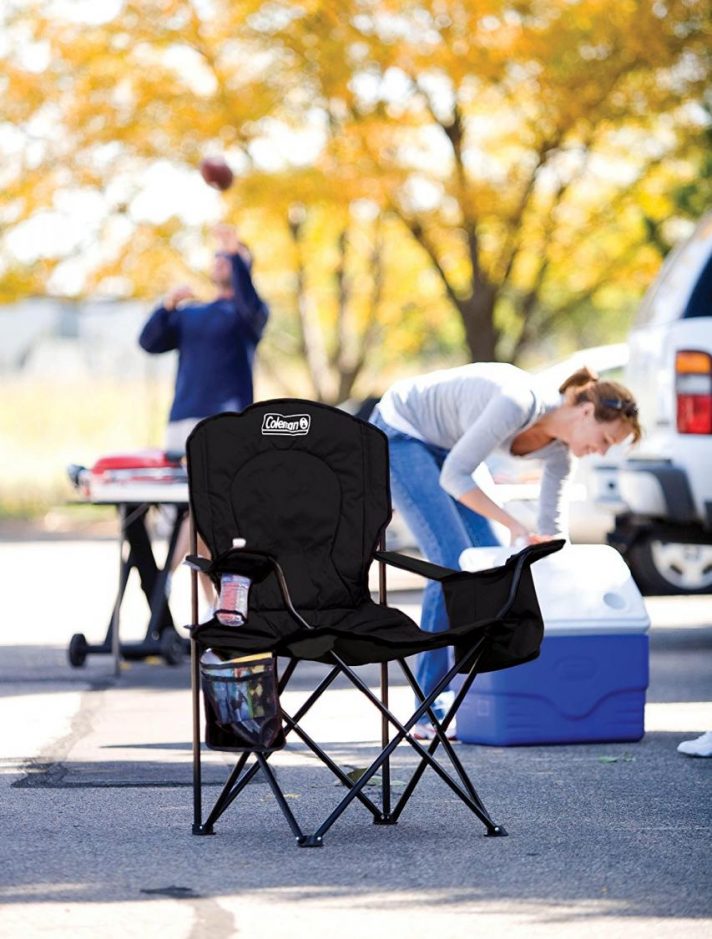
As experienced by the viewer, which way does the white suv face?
facing away from the viewer and to the right of the viewer

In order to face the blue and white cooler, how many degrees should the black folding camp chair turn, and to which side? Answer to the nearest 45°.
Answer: approximately 90° to its left

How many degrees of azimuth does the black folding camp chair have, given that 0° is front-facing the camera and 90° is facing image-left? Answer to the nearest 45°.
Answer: approximately 315°
